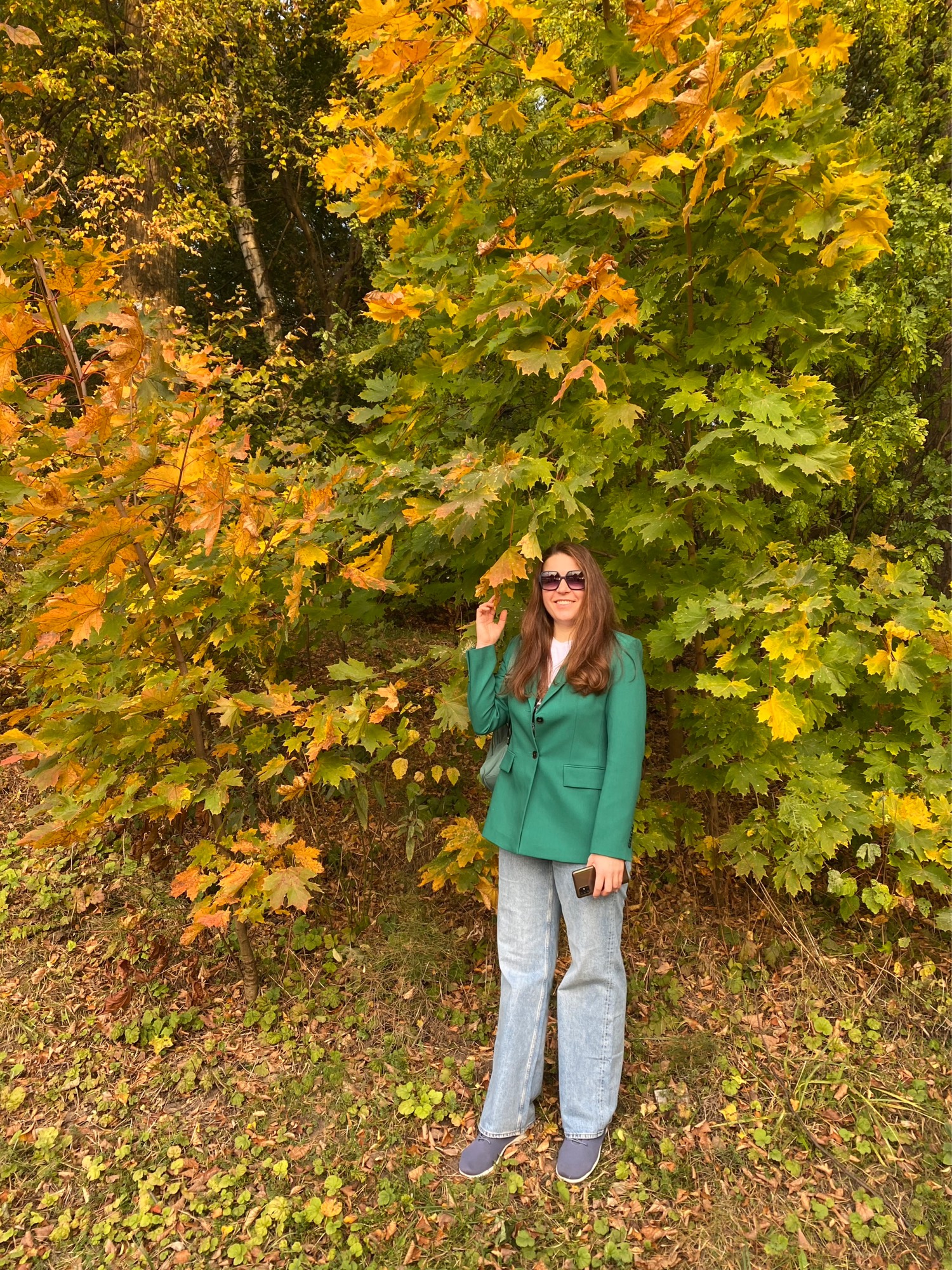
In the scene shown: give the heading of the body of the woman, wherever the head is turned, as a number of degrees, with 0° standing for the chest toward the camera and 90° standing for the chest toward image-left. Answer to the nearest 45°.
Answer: approximately 45°
